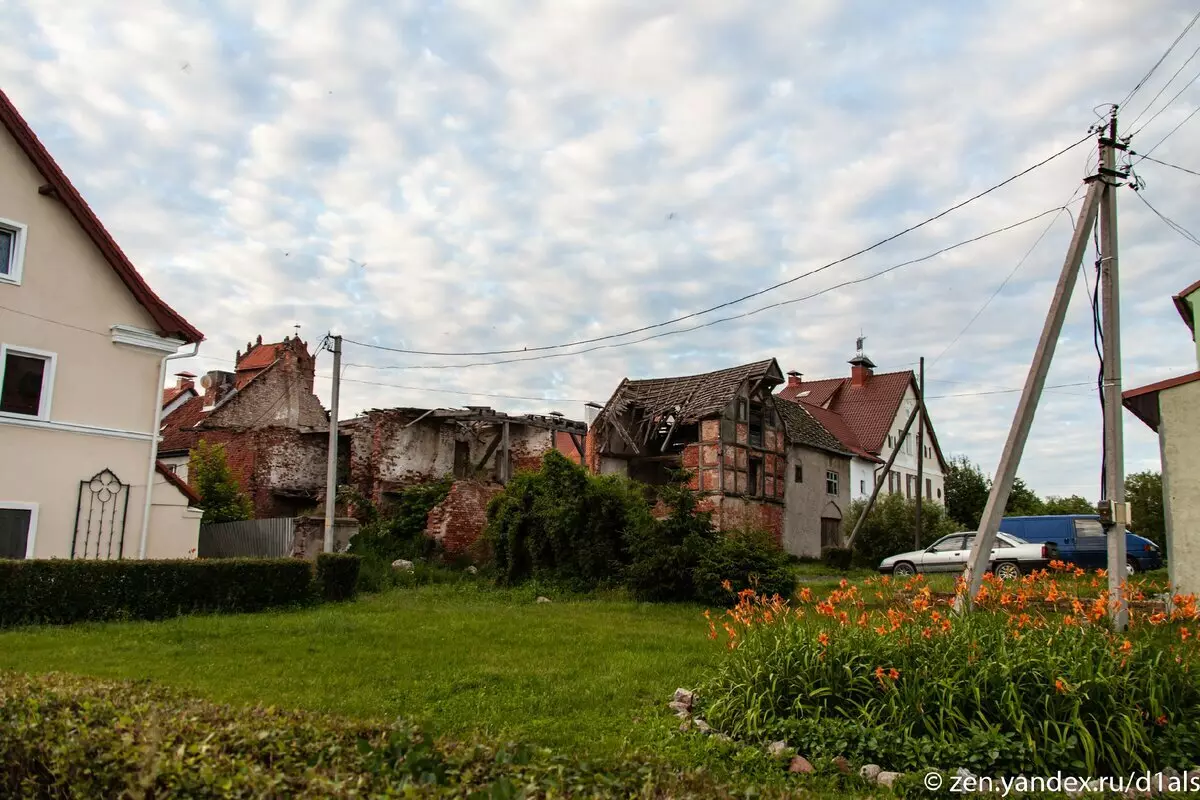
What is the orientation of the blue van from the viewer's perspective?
to the viewer's right

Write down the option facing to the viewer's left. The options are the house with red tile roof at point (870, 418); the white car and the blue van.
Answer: the white car

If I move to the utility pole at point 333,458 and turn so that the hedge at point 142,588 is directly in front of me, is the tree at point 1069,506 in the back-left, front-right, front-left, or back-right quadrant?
back-left

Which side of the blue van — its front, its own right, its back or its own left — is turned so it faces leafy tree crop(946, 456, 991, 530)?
left

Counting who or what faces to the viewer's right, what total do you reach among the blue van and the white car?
1

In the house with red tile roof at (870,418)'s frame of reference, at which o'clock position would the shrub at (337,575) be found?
The shrub is roughly at 2 o'clock from the house with red tile roof.

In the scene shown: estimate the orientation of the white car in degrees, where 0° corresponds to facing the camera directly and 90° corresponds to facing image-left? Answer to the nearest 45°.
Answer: approximately 90°

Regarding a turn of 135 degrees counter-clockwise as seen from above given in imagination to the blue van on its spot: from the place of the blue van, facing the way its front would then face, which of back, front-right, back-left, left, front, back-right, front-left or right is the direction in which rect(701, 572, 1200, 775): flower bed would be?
back-left

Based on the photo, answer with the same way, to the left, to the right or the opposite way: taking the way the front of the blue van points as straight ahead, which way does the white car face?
the opposite way

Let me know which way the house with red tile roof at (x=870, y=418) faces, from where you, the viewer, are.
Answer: facing the viewer and to the right of the viewer

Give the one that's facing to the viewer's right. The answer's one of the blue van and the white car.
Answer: the blue van

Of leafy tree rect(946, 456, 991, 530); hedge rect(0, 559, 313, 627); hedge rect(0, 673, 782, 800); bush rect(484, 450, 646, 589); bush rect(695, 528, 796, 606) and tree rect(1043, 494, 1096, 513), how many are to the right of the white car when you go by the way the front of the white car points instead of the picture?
2

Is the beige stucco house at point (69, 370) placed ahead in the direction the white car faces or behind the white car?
ahead

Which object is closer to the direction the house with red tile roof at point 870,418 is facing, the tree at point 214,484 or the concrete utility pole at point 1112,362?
the concrete utility pole

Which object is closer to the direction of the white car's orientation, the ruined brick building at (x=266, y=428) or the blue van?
the ruined brick building
